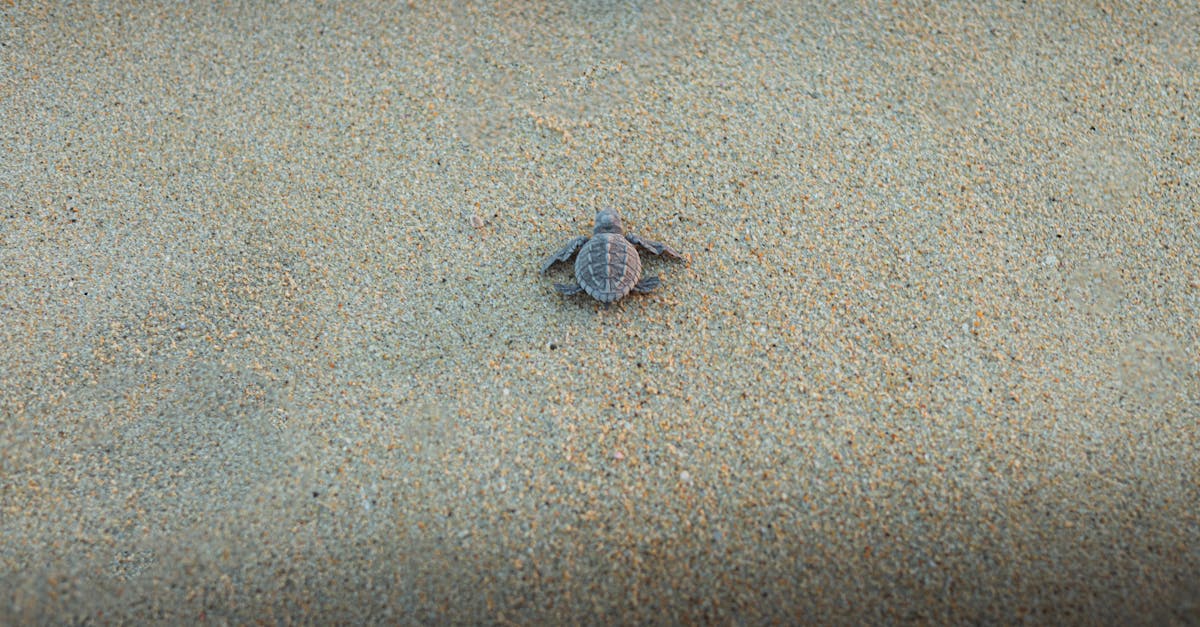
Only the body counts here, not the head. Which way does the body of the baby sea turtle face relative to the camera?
away from the camera
